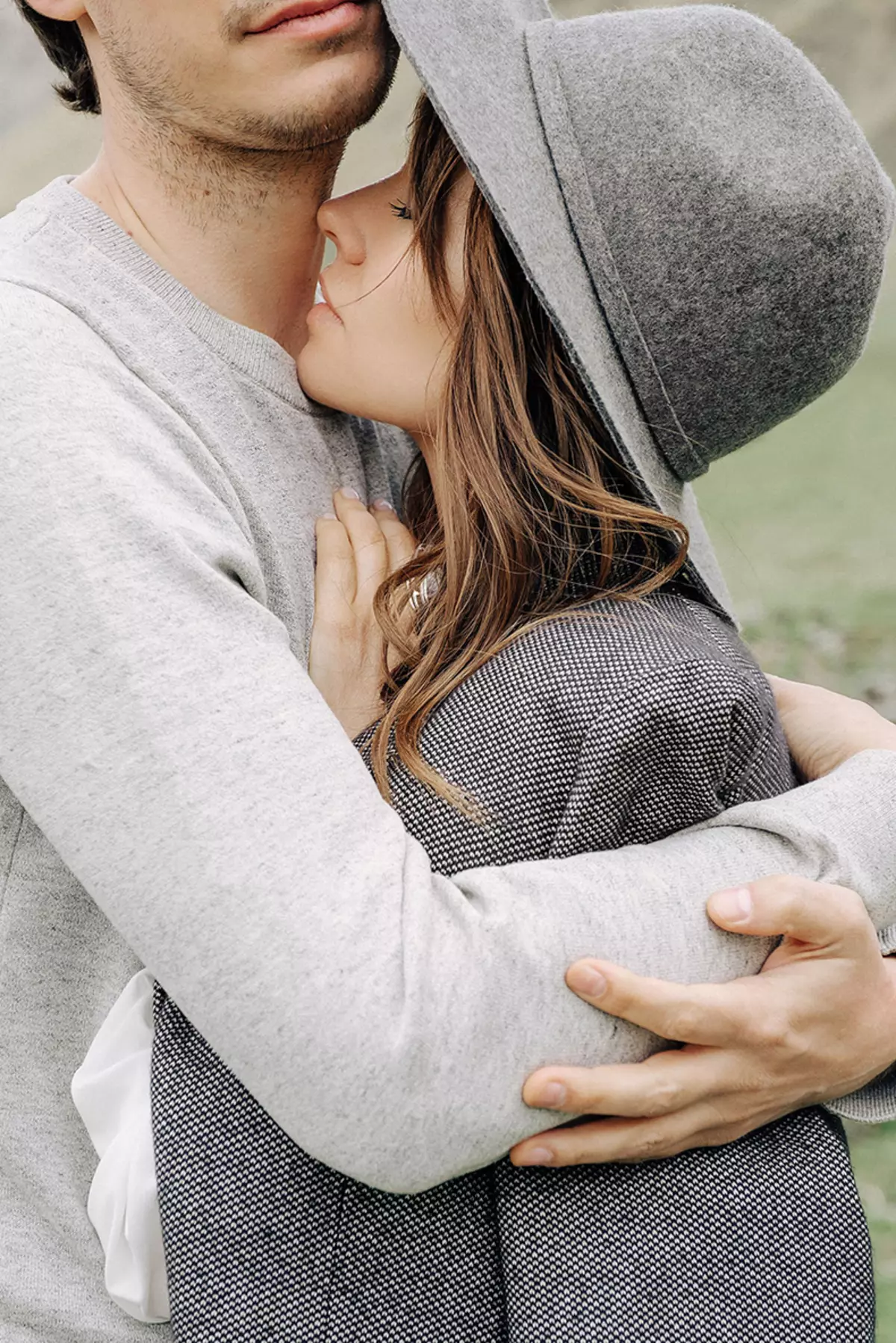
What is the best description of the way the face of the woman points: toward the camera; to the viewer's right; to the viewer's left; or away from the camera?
to the viewer's left

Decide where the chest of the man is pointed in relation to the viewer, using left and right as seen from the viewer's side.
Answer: facing the viewer and to the right of the viewer

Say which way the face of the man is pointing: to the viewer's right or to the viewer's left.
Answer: to the viewer's right

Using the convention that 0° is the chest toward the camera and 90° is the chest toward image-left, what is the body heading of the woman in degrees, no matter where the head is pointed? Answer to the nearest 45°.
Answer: approximately 90°
